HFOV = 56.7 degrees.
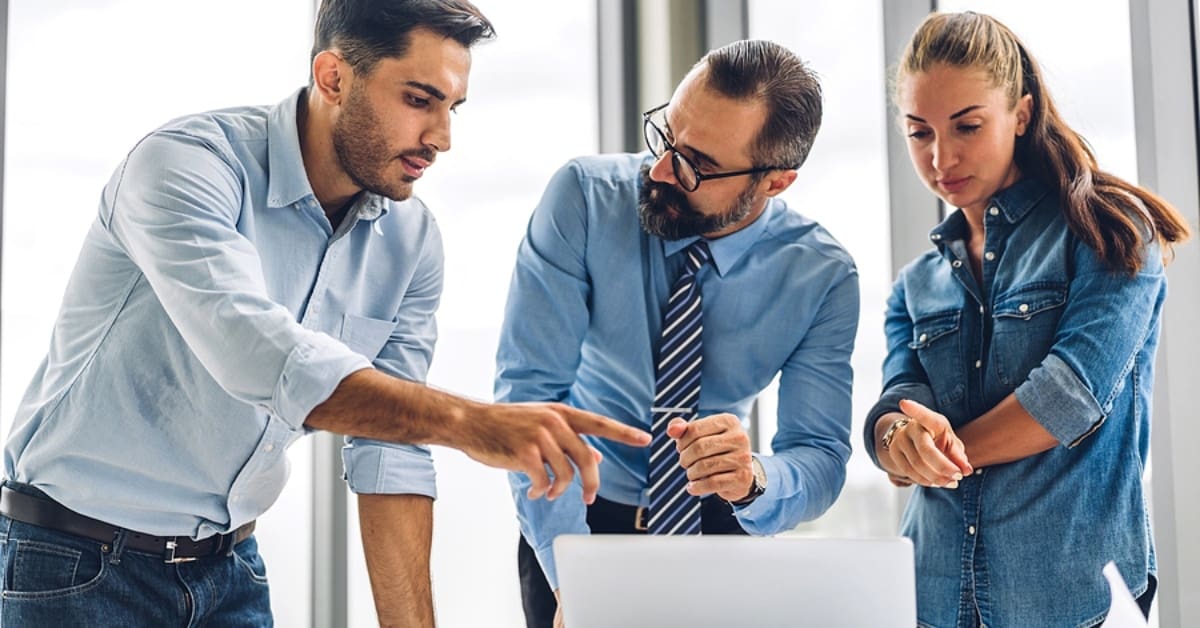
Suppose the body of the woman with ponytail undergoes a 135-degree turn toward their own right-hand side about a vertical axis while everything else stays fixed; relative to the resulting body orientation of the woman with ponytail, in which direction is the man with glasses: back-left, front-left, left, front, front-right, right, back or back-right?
left

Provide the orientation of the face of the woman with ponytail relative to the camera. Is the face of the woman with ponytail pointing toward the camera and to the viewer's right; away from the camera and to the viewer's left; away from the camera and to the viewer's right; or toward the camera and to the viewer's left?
toward the camera and to the viewer's left

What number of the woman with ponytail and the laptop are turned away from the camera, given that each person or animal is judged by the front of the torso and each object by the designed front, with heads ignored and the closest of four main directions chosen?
1

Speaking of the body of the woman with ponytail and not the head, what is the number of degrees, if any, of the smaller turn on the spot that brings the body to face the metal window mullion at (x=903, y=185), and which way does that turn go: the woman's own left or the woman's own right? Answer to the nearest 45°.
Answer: approximately 135° to the woman's own right

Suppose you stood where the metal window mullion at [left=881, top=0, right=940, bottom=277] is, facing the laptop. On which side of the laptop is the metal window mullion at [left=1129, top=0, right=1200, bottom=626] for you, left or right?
left

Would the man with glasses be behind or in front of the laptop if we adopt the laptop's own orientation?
in front

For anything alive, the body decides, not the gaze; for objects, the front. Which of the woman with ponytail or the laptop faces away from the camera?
the laptop

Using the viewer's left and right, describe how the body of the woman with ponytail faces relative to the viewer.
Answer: facing the viewer and to the left of the viewer

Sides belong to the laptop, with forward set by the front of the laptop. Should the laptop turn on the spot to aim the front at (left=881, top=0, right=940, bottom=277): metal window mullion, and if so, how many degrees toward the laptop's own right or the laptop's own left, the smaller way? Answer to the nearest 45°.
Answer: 0° — it already faces it

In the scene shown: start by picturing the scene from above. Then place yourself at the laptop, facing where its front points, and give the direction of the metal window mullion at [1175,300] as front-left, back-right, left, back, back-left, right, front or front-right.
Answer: front-right

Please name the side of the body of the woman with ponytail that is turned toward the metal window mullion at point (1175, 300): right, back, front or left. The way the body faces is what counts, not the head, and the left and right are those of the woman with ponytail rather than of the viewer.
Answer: back

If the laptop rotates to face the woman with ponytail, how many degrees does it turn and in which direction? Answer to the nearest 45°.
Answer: approximately 45° to its right

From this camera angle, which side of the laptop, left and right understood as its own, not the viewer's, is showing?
back
